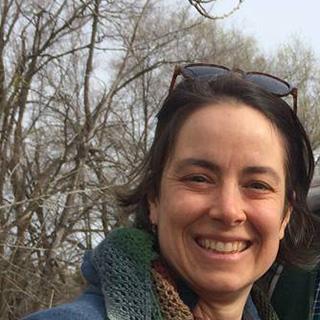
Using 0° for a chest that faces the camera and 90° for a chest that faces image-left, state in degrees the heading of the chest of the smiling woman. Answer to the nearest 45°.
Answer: approximately 315°

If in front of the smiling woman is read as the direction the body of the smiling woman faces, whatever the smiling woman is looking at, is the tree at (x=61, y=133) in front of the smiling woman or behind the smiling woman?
behind
